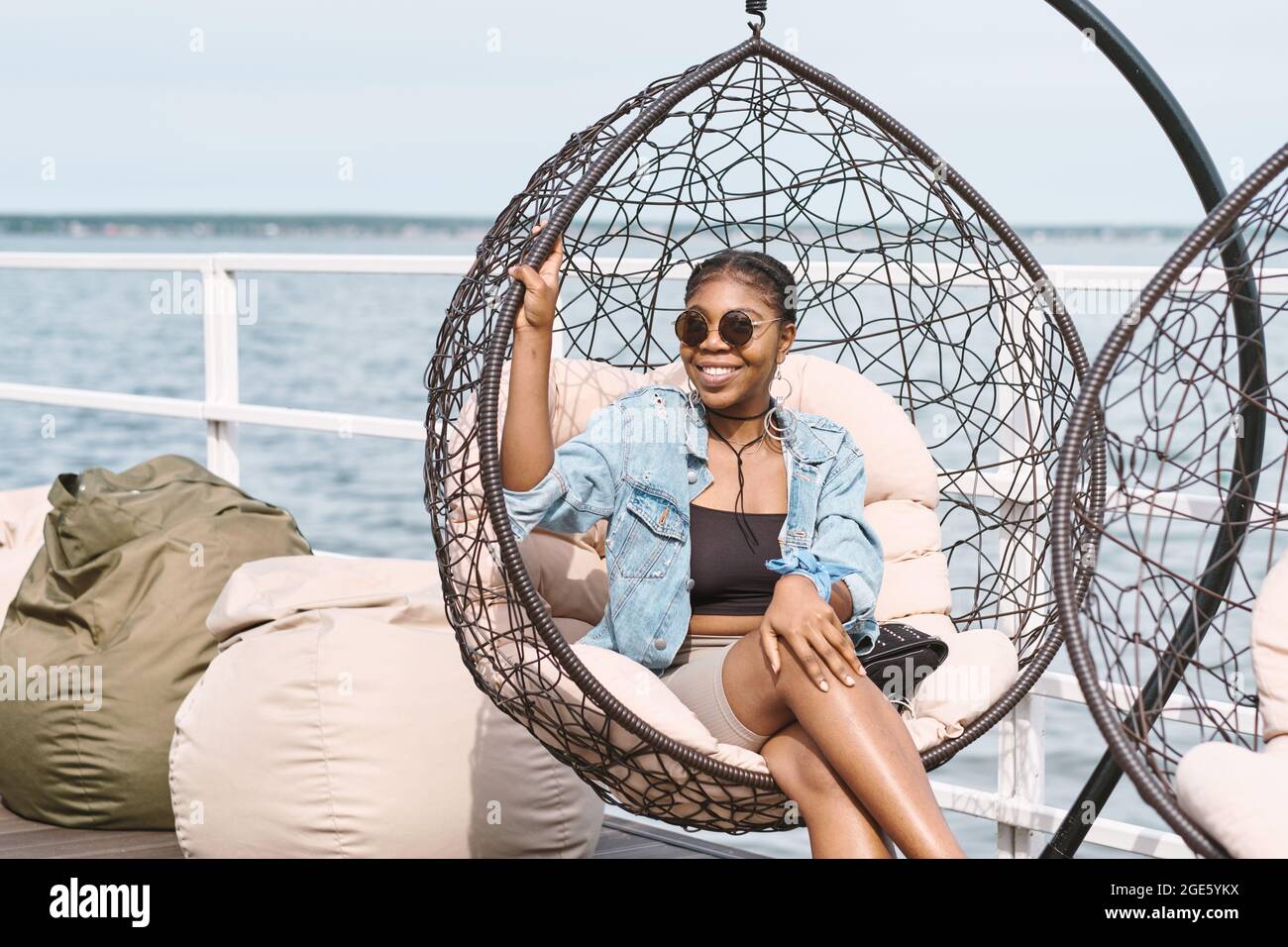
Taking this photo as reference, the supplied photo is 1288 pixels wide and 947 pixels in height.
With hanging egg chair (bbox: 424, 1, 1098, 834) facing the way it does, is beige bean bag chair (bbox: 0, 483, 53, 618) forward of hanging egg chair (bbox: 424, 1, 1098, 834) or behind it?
behind

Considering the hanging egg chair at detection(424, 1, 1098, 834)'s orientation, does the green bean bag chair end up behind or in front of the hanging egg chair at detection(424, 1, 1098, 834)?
behind

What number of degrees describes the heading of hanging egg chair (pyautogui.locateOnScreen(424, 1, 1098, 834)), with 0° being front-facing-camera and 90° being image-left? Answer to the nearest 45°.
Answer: approximately 315°

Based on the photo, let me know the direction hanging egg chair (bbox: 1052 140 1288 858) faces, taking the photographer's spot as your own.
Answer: facing the viewer and to the left of the viewer

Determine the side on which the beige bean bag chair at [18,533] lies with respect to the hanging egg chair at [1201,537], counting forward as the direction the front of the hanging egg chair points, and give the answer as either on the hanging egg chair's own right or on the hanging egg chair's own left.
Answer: on the hanging egg chair's own right

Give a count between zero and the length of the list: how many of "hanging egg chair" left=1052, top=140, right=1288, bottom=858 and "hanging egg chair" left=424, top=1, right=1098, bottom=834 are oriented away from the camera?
0
